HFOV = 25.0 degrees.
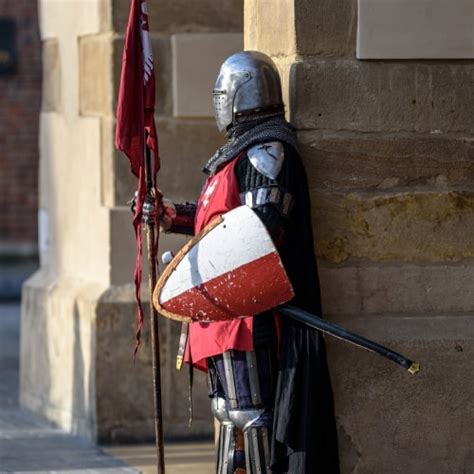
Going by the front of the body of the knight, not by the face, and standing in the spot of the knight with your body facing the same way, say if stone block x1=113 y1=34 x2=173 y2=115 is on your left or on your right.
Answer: on your right

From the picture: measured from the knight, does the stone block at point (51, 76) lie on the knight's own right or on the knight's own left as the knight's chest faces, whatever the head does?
on the knight's own right

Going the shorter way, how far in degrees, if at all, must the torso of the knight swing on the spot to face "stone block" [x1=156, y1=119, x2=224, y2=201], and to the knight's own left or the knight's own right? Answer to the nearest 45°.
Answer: approximately 90° to the knight's own right

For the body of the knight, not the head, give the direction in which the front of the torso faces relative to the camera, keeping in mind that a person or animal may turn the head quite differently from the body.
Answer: to the viewer's left

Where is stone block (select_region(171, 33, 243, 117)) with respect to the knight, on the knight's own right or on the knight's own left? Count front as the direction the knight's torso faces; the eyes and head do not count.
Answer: on the knight's own right
